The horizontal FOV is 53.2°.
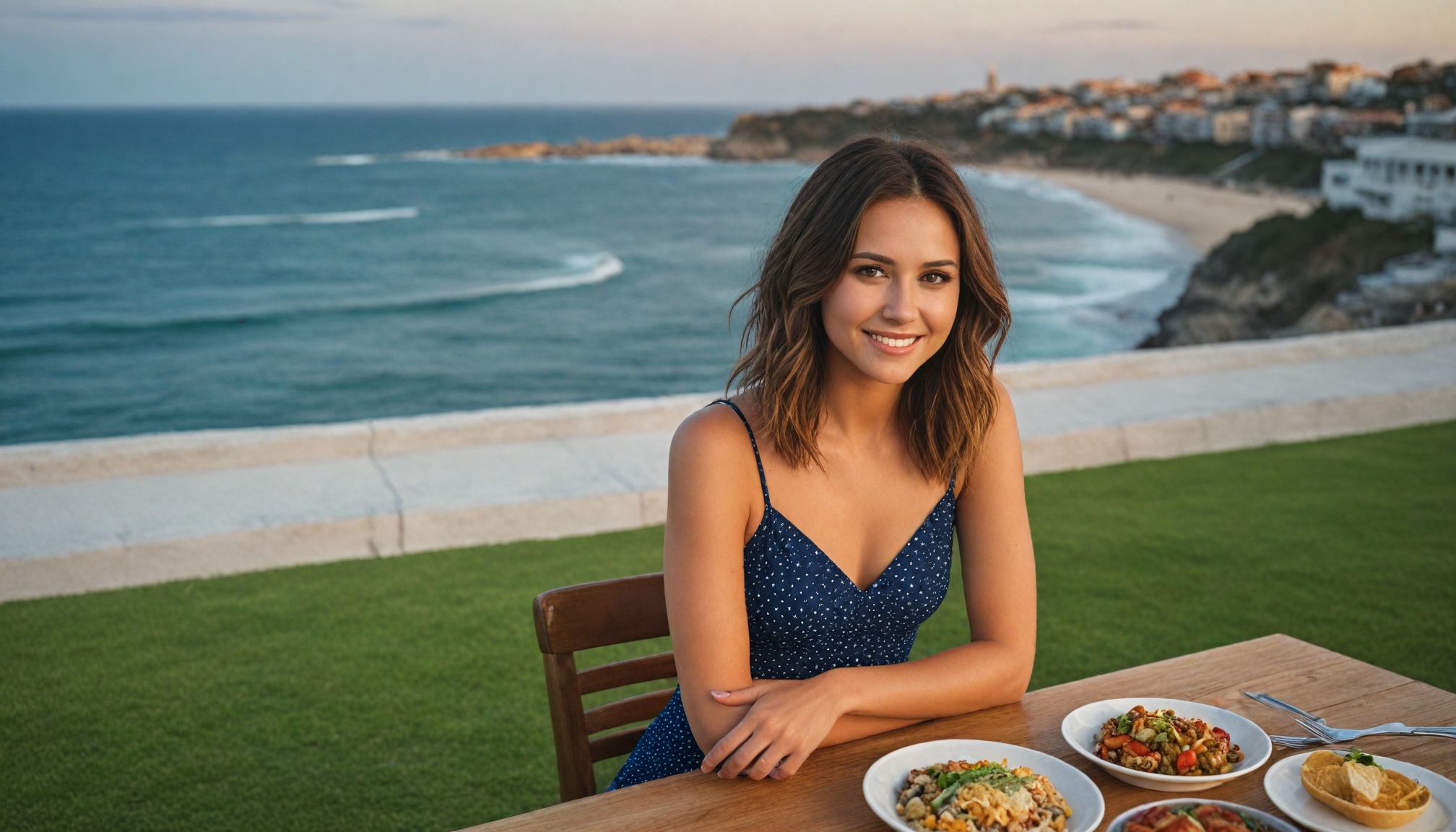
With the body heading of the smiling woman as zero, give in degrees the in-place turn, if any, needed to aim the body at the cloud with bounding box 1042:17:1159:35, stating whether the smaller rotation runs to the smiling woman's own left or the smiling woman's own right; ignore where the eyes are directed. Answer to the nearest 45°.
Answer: approximately 180°

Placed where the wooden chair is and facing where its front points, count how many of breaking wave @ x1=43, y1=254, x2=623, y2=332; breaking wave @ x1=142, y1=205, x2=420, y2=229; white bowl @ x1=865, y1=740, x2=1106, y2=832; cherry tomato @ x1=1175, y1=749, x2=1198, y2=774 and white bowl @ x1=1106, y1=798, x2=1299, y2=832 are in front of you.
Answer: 3

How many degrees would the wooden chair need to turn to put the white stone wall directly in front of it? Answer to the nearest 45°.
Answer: approximately 135° to its left

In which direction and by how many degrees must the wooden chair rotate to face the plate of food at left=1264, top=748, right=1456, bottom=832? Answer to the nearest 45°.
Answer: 0° — it already faces it

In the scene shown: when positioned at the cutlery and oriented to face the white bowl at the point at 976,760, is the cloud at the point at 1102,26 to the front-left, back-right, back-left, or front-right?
back-right

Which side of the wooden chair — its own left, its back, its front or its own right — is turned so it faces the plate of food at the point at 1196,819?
front

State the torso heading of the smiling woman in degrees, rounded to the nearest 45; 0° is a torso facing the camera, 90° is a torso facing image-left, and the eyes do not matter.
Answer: approximately 0°

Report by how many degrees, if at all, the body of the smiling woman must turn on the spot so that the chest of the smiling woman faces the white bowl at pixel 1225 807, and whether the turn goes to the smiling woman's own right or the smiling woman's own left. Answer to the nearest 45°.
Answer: approximately 45° to the smiling woman's own left

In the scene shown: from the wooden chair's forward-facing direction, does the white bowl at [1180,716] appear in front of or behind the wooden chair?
in front

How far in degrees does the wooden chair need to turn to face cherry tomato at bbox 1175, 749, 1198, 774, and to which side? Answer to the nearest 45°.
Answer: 0° — it already faces it
